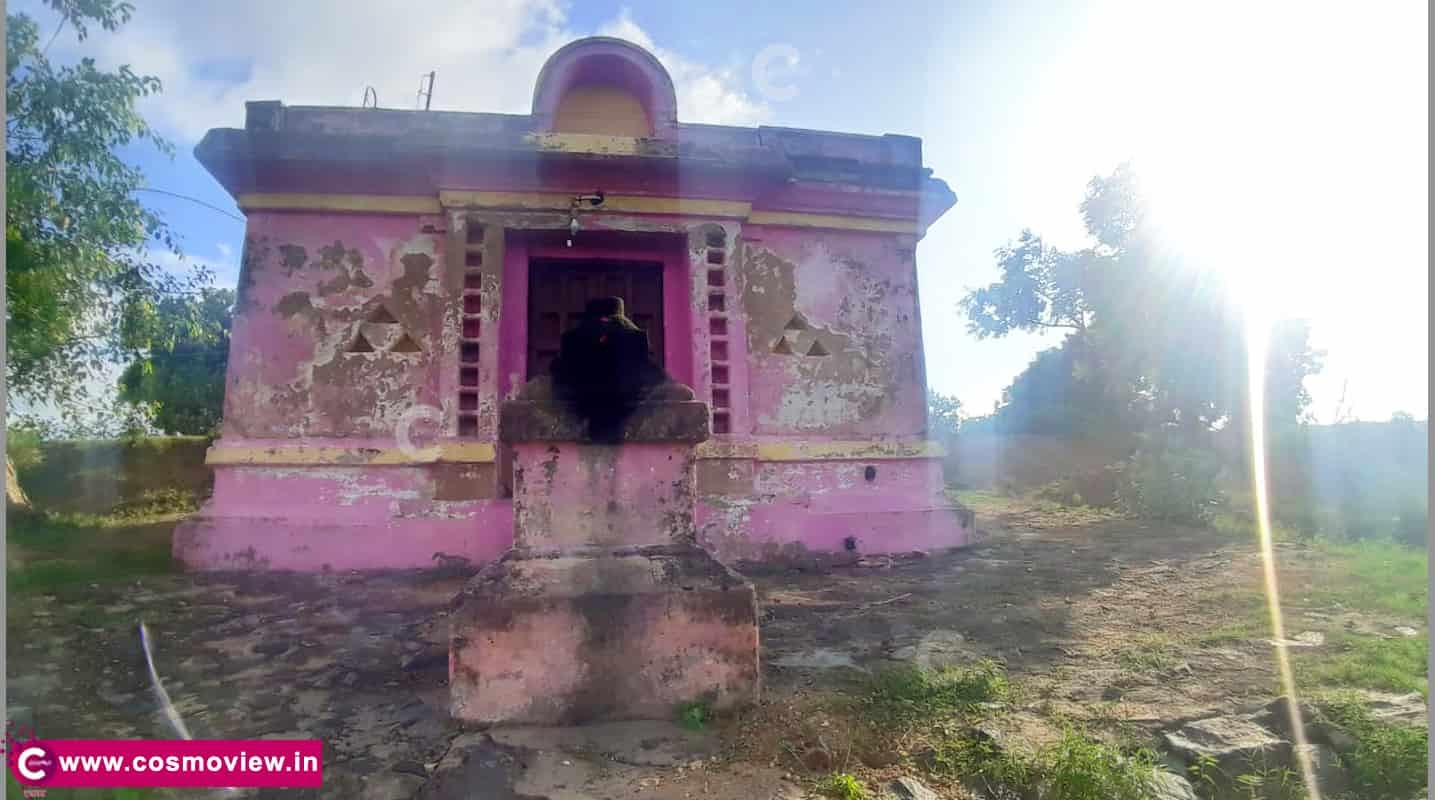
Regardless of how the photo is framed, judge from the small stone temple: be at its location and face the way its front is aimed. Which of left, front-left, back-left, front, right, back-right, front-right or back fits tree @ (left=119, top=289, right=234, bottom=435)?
back-right

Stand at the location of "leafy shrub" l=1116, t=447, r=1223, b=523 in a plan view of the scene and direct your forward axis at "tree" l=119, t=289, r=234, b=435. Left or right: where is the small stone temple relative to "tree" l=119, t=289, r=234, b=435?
left

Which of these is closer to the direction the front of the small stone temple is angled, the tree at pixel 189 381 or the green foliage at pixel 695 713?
the green foliage

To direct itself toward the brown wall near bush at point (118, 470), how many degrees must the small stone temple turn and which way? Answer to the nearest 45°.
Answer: approximately 135° to its right

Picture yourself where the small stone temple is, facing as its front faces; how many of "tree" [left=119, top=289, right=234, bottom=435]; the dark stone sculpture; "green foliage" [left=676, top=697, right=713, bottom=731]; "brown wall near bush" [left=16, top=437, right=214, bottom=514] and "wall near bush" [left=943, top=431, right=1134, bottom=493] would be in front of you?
2

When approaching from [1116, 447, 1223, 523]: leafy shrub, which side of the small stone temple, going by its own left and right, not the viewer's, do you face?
left

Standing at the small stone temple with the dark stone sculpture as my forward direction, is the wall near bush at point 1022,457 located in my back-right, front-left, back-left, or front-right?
back-left

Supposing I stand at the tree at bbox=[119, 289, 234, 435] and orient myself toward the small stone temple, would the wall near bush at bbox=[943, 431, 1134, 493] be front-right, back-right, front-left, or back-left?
front-left

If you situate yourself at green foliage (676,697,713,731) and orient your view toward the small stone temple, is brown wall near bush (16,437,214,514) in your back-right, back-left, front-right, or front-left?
front-left

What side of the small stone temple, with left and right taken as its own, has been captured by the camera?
front

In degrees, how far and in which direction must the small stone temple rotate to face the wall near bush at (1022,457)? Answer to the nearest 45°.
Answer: approximately 135° to its left

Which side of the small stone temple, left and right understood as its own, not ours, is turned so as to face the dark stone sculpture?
front

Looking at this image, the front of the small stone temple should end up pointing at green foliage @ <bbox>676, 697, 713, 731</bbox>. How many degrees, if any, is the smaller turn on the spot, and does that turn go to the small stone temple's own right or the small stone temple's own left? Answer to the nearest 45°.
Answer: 0° — it already faces it
